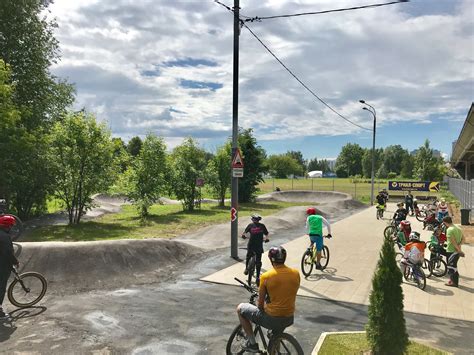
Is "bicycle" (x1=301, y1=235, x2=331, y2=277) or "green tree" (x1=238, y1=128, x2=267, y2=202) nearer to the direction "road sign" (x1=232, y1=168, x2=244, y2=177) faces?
the bicycle

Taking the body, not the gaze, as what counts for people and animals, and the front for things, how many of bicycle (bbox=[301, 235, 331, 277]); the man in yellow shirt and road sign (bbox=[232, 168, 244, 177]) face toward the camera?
1

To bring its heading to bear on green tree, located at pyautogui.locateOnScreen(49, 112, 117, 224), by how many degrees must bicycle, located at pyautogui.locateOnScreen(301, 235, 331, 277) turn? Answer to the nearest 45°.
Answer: approximately 90° to its left

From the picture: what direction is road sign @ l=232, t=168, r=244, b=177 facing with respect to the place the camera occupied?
facing the viewer

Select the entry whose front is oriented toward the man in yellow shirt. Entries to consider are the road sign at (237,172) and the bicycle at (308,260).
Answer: the road sign

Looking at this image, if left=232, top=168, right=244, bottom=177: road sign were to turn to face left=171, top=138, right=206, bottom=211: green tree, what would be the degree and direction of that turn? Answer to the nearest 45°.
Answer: approximately 180°

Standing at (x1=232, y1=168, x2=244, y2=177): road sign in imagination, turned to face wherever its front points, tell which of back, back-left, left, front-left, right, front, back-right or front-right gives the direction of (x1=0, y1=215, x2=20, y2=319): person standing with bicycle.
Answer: front-right

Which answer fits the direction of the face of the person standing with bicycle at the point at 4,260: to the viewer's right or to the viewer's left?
to the viewer's right

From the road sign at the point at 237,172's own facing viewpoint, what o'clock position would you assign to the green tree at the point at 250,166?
The green tree is roughly at 6 o'clock from the road sign.

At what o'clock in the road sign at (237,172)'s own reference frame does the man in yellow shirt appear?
The man in yellow shirt is roughly at 12 o'clock from the road sign.

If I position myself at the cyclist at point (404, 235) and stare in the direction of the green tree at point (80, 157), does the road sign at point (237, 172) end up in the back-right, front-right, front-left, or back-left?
front-left

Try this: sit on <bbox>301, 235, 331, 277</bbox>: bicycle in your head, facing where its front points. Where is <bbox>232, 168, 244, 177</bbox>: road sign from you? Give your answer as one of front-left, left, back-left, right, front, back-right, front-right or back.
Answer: left

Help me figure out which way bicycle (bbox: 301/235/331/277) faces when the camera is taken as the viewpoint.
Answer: facing away from the viewer and to the right of the viewer

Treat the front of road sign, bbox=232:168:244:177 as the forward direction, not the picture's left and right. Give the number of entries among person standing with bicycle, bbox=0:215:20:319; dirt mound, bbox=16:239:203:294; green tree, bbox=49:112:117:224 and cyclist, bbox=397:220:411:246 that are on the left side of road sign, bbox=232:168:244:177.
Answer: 1

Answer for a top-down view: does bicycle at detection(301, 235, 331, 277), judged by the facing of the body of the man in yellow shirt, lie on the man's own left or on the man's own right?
on the man's own right

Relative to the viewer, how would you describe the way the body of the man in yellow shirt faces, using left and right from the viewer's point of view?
facing away from the viewer and to the left of the viewer

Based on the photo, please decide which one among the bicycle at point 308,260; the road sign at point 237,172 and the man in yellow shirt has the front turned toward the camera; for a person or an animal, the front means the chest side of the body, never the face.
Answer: the road sign

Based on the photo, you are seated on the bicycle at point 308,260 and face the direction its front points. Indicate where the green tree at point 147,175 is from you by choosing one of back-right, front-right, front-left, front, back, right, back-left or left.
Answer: left
